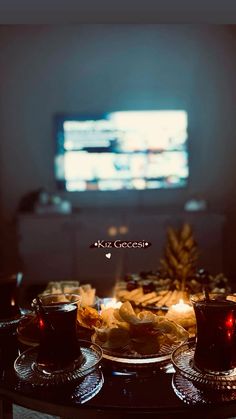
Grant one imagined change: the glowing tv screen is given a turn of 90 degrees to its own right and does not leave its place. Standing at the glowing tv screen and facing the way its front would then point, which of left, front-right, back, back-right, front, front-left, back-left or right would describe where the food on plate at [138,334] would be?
left

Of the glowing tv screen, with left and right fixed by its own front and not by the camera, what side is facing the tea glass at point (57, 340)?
front

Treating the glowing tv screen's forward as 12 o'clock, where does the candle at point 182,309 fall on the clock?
The candle is roughly at 12 o'clock from the glowing tv screen.

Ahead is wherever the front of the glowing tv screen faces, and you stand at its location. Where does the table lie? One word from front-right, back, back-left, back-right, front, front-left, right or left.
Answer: front

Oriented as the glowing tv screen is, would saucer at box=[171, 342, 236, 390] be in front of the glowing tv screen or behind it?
in front

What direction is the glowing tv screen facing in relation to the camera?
toward the camera

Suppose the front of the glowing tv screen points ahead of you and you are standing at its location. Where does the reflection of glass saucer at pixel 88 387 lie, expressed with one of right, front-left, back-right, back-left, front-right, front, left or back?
front

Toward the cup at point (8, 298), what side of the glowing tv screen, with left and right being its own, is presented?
front

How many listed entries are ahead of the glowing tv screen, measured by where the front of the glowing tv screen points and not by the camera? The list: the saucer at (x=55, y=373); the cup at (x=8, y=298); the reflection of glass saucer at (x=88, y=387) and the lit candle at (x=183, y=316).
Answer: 4

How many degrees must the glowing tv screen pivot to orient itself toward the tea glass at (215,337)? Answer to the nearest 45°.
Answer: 0° — it already faces it

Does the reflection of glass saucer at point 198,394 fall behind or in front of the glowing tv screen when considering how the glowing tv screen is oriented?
in front

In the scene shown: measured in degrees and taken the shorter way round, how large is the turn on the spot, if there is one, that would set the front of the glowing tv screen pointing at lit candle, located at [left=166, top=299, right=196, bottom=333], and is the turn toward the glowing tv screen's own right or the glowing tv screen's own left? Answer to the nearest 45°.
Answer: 0° — it already faces it

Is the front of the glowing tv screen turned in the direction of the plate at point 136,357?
yes

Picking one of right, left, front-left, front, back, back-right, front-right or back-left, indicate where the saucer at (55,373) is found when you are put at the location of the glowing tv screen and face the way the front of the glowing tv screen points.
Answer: front
